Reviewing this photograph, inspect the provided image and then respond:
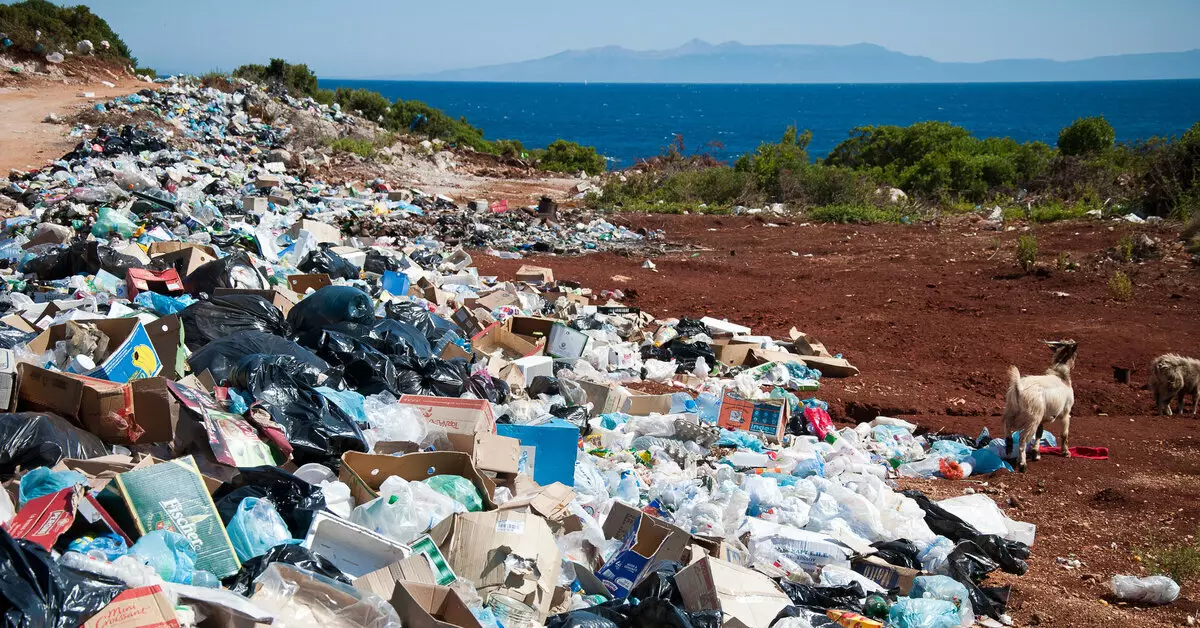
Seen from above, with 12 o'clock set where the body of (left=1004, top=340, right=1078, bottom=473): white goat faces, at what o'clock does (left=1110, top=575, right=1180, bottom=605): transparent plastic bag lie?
The transparent plastic bag is roughly at 4 o'clock from the white goat.

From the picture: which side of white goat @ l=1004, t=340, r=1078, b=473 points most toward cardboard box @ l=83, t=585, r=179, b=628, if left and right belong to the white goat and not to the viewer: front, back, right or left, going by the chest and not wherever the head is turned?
back

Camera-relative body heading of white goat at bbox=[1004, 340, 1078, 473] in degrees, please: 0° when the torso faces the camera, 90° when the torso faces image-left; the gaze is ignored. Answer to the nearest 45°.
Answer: approximately 225°

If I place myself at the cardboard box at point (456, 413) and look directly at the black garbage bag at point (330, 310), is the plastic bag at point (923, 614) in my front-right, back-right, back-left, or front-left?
back-right

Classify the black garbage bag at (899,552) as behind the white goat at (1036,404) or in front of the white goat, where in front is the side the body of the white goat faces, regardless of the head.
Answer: behind

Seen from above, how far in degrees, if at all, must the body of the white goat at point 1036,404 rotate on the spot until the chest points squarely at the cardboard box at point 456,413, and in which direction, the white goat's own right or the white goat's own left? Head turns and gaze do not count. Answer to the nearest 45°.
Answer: approximately 180°

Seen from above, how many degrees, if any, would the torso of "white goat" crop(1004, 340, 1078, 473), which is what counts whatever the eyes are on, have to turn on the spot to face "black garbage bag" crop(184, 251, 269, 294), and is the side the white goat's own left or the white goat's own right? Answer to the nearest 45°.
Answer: approximately 135° to the white goat's own left

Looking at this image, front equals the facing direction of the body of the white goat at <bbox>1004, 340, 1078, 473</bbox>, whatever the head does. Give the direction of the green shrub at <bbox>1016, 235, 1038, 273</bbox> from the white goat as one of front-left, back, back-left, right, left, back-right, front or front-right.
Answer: front-left
